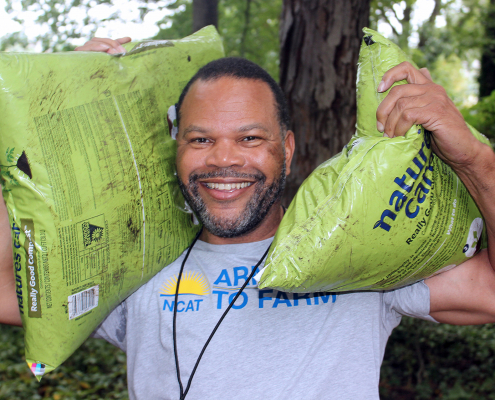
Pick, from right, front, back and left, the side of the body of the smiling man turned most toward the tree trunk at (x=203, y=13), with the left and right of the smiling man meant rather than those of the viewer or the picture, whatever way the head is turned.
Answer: back

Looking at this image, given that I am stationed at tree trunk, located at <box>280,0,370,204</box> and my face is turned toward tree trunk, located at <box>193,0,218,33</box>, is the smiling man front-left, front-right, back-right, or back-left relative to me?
back-left

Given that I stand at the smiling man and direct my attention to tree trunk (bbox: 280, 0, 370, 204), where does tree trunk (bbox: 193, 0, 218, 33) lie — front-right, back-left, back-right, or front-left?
front-left

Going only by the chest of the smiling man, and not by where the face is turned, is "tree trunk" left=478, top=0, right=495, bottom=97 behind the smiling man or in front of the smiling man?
behind

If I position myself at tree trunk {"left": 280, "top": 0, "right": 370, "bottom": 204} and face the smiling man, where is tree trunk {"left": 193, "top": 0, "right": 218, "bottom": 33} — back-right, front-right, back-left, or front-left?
back-right

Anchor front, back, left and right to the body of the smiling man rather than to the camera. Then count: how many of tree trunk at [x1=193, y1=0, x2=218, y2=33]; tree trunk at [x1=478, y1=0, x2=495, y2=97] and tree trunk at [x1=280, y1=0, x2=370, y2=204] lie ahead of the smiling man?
0

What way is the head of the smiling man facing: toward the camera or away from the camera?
toward the camera

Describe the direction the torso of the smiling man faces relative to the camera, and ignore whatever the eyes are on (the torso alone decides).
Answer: toward the camera

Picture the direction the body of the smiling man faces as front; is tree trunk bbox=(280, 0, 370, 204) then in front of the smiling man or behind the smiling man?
behind
